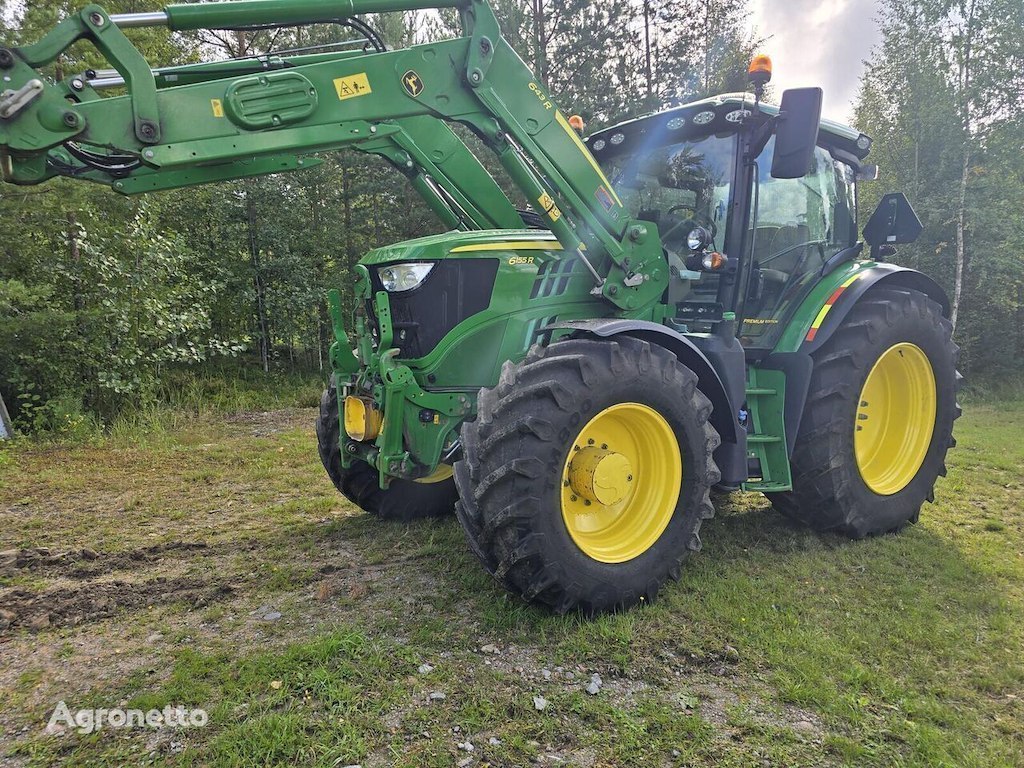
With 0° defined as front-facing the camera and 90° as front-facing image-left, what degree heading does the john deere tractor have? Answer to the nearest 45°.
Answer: approximately 45°
